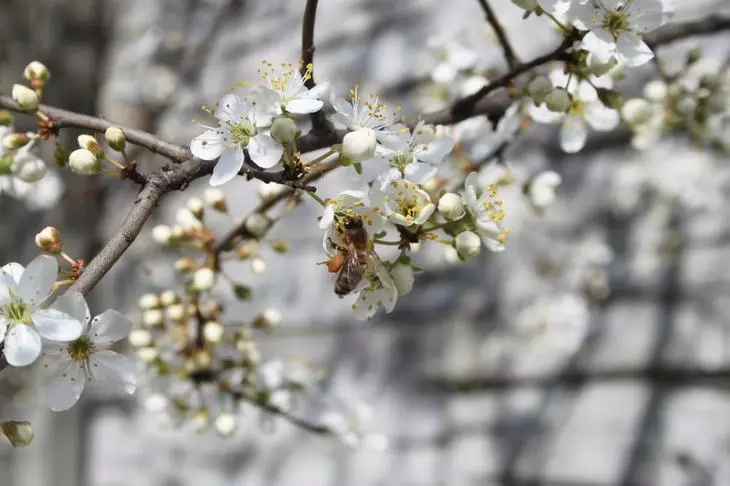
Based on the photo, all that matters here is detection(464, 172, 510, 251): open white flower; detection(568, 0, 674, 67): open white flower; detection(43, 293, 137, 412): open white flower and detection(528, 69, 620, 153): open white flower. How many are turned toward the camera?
3

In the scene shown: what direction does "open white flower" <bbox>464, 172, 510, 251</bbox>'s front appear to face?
to the viewer's right

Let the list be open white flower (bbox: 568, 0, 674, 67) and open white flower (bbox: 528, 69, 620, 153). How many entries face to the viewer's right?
0

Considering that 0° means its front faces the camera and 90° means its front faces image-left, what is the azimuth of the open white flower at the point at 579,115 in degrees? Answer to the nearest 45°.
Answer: approximately 0°

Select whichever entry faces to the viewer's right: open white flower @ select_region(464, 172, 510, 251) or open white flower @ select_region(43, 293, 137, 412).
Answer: open white flower @ select_region(464, 172, 510, 251)

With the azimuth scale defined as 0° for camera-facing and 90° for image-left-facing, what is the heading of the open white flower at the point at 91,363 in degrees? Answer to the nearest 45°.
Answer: approximately 0°
